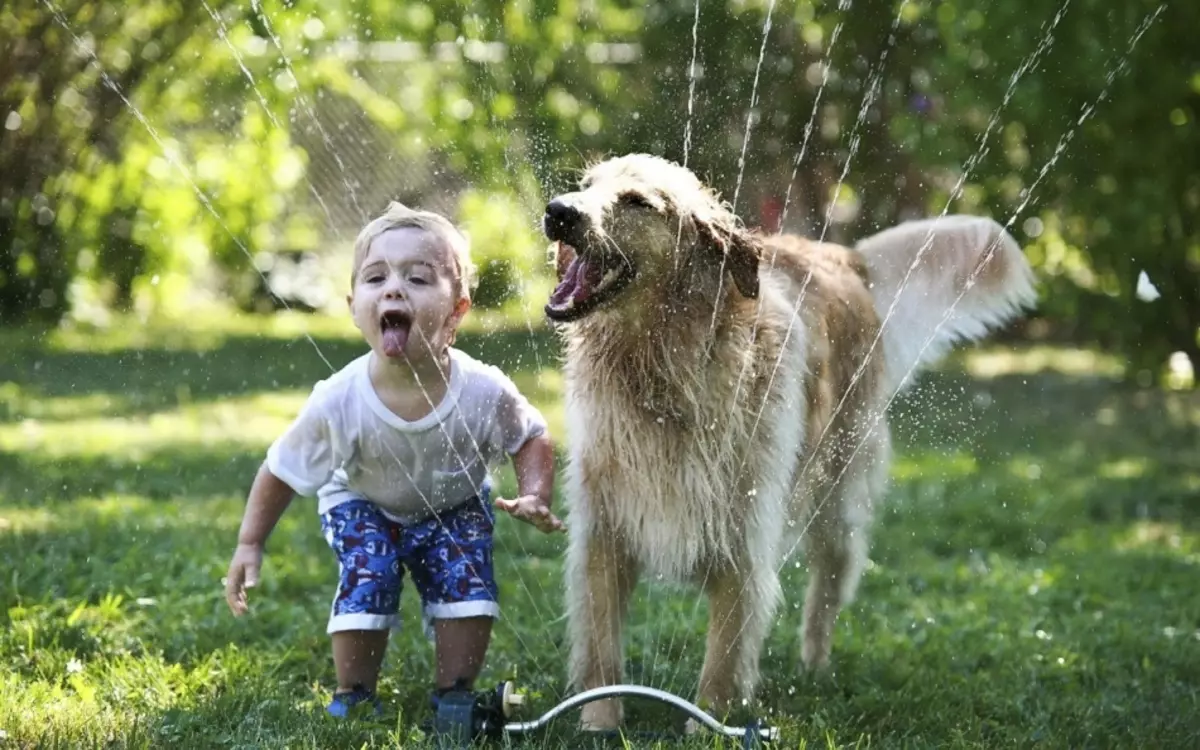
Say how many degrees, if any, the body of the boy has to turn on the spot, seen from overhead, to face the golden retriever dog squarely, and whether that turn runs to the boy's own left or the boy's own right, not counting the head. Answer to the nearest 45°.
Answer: approximately 90° to the boy's own left

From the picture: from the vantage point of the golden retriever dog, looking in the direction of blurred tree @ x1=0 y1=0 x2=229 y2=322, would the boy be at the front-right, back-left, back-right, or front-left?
front-left

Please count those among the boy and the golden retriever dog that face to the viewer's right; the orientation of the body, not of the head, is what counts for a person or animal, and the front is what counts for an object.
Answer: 0

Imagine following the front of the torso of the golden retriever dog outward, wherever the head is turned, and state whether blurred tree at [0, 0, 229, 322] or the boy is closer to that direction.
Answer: the boy

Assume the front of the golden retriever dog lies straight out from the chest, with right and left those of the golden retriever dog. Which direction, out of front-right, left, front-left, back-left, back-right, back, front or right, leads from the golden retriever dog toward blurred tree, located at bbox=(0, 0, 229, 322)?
right

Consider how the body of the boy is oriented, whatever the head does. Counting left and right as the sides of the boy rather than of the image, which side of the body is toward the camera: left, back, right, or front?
front
